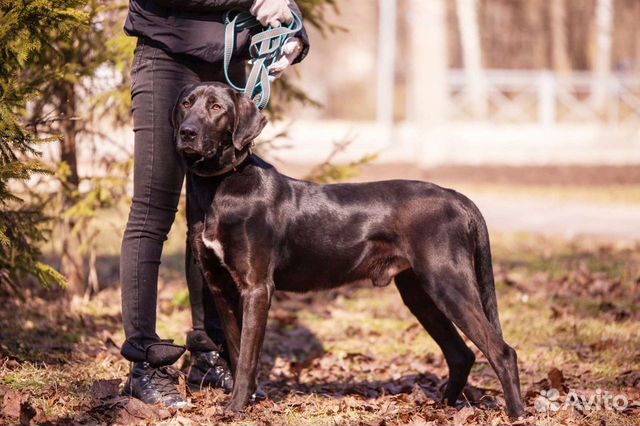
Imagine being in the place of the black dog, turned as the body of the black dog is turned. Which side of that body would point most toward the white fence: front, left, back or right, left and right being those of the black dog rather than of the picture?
right

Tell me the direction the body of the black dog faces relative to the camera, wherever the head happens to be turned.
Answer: to the viewer's left

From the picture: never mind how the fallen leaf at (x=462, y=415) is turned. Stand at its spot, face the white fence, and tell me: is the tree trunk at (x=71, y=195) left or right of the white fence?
left

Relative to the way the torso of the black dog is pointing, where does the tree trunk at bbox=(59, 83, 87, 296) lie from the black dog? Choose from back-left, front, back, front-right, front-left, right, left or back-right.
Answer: front-right

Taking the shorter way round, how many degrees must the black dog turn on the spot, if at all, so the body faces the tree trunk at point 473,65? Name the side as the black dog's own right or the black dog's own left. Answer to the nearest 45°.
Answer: approximately 90° to the black dog's own right

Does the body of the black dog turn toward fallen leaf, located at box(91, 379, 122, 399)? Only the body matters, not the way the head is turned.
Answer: yes

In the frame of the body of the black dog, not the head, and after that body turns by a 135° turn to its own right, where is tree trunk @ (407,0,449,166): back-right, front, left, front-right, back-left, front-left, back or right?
front-left

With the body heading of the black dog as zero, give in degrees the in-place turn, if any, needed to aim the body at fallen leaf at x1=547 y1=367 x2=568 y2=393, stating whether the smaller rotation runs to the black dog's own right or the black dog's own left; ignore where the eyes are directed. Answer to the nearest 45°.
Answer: approximately 180°

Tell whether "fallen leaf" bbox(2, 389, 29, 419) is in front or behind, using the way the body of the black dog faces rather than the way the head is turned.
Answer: in front
